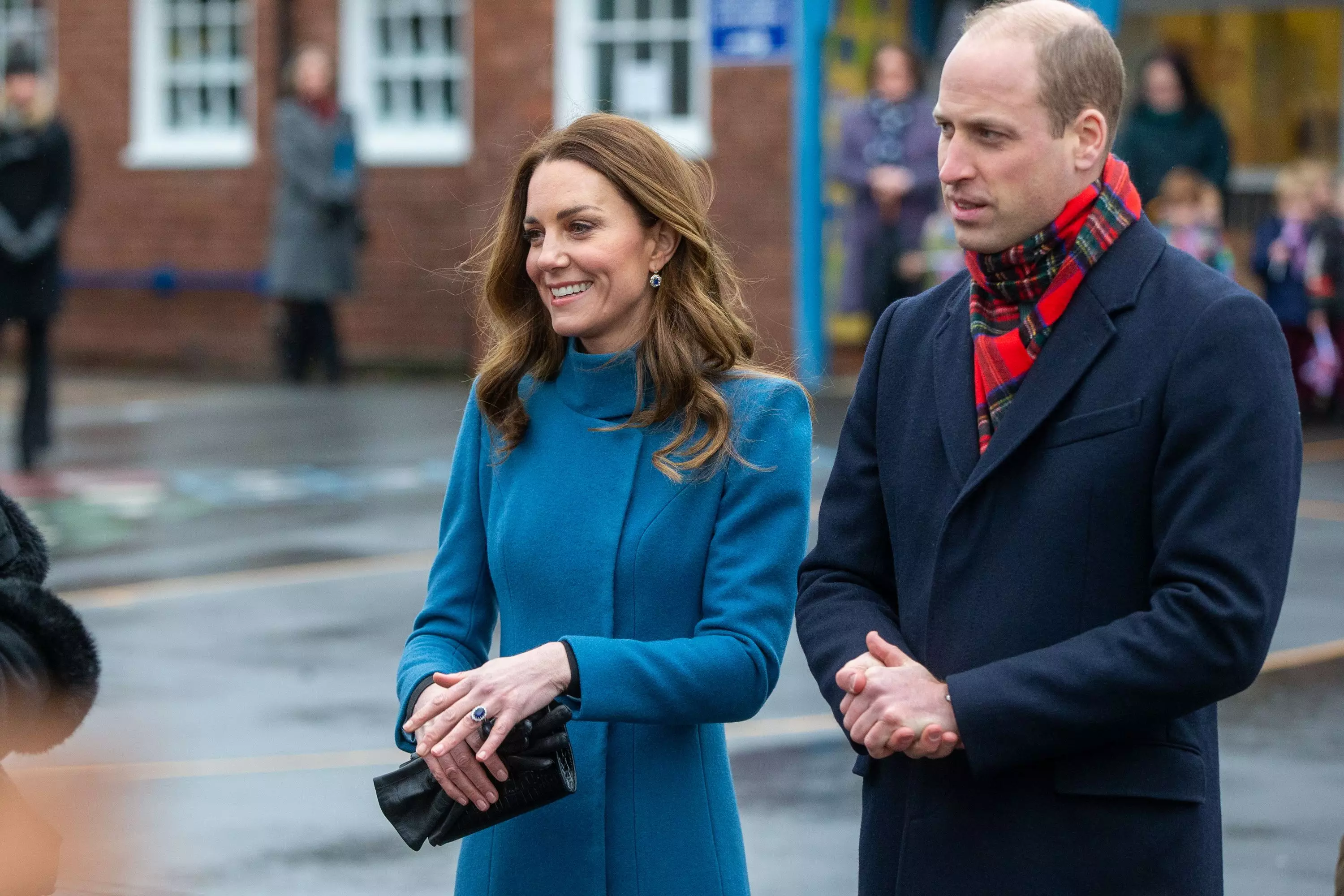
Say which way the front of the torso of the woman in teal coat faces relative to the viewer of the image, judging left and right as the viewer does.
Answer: facing the viewer and to the left of the viewer

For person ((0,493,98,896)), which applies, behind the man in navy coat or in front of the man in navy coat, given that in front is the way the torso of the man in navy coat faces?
in front

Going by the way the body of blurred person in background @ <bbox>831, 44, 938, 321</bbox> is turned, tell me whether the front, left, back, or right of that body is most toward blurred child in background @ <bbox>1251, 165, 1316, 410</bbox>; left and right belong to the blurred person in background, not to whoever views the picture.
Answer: left

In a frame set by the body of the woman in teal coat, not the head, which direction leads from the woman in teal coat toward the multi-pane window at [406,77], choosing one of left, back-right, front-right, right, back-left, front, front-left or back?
back-right

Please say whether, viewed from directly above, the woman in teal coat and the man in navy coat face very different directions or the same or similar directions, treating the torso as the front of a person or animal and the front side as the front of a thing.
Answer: same or similar directions

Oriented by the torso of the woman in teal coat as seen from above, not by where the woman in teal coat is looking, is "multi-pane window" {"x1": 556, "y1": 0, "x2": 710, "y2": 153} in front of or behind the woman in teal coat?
behind

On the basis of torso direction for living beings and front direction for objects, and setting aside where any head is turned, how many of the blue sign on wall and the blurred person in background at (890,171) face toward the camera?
2

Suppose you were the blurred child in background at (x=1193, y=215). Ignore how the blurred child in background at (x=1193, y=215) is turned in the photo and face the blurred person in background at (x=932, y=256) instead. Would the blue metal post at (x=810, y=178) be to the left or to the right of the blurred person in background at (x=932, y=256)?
right

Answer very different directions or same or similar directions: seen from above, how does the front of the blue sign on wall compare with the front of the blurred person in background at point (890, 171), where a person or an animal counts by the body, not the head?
same or similar directions

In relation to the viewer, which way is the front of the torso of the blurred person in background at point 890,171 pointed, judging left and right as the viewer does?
facing the viewer

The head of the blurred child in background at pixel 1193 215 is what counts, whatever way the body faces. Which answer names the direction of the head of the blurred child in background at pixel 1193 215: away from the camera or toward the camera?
toward the camera

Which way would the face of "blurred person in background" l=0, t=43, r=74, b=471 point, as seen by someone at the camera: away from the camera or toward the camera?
toward the camera
